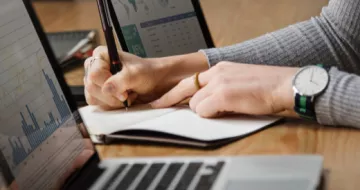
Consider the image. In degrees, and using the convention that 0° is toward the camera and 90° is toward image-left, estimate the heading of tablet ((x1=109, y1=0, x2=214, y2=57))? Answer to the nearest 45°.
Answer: approximately 0°
